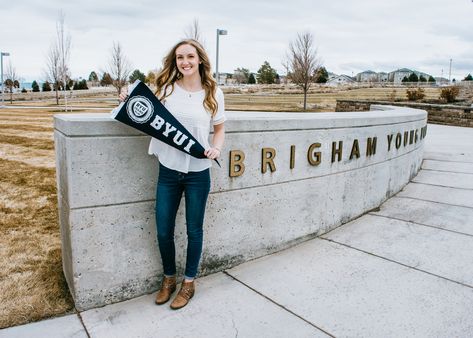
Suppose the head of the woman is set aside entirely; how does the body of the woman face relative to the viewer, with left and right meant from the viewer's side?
facing the viewer

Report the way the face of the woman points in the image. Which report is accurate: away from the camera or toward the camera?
toward the camera
